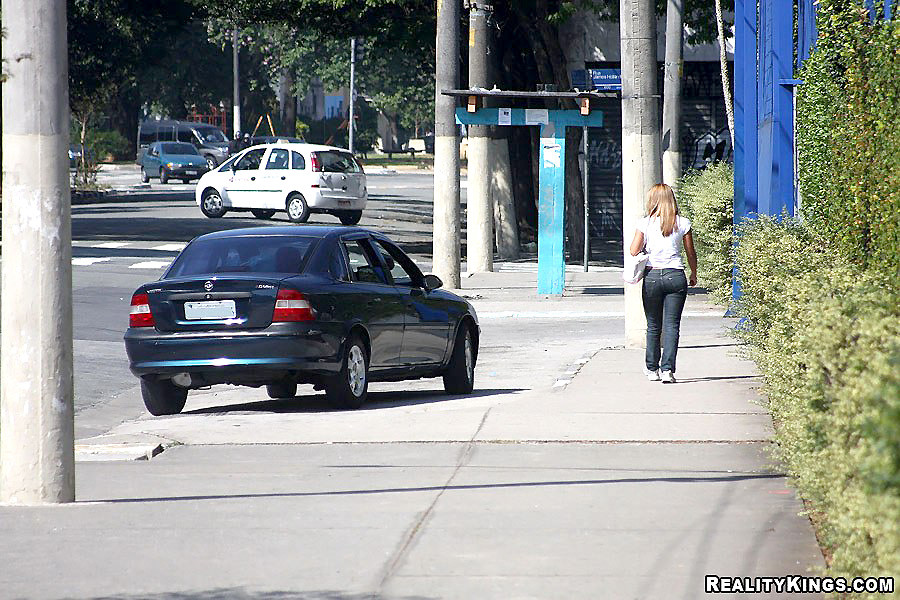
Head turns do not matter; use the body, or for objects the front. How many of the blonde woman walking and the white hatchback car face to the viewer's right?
0

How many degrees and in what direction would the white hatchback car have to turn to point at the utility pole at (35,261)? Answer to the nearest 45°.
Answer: approximately 135° to its left

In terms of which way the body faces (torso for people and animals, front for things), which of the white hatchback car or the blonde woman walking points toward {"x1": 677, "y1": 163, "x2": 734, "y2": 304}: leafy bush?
the blonde woman walking

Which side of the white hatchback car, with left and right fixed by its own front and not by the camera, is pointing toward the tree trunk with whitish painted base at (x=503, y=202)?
back

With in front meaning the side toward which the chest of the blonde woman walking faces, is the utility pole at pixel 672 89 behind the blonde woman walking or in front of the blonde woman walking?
in front

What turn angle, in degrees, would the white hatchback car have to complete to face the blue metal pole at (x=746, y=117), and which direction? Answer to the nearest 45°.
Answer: approximately 135° to its left

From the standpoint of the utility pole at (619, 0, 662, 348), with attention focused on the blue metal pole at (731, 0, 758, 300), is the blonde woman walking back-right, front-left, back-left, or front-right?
back-right

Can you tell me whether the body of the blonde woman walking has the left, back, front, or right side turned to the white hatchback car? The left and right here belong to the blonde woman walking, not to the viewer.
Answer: front

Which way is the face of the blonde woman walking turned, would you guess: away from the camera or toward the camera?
away from the camera

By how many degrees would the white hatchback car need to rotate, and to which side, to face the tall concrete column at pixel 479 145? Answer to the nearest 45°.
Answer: approximately 135° to its left

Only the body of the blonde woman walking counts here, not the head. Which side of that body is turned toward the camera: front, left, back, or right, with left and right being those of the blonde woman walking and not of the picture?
back

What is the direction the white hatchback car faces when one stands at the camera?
facing away from the viewer and to the left of the viewer

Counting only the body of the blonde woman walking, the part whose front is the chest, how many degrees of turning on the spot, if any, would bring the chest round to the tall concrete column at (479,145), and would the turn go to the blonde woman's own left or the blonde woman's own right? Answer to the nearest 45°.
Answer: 0° — they already face it

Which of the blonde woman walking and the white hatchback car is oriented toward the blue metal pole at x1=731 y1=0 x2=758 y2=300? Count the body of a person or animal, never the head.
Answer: the blonde woman walking

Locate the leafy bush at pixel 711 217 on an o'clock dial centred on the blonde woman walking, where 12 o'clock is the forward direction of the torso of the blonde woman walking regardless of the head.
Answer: The leafy bush is roughly at 12 o'clock from the blonde woman walking.
